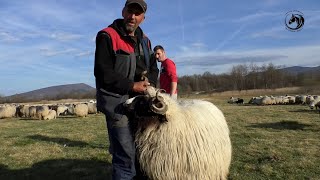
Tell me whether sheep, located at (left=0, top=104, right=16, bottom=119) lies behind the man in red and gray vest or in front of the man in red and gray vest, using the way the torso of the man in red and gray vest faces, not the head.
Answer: behind

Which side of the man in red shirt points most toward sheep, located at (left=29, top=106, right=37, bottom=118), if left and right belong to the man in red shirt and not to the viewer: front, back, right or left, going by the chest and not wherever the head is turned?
right

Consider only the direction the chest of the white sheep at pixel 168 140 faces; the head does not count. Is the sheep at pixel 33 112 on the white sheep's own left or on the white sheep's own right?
on the white sheep's own right

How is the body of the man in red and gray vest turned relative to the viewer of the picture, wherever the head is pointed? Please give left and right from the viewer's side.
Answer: facing the viewer and to the right of the viewer

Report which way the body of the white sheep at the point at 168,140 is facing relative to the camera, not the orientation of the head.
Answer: to the viewer's left

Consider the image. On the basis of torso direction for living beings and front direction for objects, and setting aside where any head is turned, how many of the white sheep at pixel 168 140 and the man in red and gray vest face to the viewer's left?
1

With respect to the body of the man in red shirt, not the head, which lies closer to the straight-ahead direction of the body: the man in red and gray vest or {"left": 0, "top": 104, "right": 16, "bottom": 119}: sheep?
the man in red and gray vest

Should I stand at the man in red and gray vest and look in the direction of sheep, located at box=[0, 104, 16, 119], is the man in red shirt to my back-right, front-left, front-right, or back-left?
front-right

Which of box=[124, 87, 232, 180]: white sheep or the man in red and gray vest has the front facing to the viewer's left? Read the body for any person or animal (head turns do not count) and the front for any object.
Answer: the white sheep

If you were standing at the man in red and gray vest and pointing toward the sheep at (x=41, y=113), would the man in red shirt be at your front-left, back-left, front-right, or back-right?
front-right
